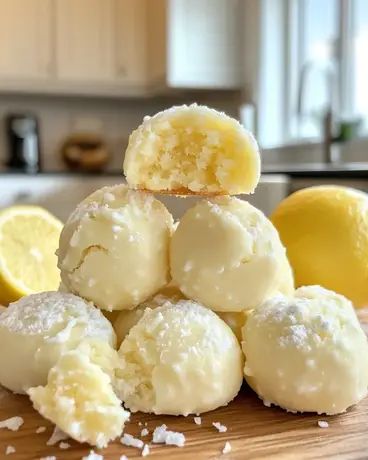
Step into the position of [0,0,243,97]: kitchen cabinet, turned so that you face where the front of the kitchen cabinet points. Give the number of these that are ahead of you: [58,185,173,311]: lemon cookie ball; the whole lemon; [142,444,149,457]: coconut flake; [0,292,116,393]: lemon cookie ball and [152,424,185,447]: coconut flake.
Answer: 5

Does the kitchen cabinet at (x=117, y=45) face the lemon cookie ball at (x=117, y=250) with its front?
yes

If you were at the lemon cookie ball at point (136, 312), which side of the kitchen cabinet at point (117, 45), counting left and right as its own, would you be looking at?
front

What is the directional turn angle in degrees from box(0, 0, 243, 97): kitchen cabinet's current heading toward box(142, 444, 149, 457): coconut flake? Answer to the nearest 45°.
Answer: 0° — it already faces it

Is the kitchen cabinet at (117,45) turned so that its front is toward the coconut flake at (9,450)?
yes

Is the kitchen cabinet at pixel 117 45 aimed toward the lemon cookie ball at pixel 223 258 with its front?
yes

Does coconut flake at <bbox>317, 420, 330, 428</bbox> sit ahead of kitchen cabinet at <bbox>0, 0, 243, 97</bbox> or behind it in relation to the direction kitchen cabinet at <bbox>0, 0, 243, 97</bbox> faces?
ahead

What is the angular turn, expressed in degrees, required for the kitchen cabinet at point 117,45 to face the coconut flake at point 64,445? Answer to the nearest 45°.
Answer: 0° — it already faces it

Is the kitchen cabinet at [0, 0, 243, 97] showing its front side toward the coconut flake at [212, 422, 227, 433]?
yes

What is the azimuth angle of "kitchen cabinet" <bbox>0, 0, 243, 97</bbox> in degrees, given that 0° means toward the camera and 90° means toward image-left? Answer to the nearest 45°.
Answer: approximately 0°

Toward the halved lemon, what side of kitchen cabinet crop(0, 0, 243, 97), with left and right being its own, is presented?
front

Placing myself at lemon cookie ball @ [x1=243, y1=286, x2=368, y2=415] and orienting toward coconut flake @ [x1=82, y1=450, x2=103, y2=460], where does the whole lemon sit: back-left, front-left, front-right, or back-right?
back-right

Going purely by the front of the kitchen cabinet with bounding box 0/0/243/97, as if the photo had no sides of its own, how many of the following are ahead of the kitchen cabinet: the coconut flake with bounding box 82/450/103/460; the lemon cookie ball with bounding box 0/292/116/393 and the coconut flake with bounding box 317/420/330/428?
3

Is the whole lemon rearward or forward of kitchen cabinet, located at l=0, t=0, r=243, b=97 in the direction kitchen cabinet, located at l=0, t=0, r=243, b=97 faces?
forward

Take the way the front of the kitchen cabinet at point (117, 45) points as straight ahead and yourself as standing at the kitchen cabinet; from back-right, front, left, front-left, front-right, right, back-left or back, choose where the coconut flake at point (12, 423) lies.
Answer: front

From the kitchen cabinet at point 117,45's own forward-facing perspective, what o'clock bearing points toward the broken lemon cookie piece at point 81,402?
The broken lemon cookie piece is roughly at 12 o'clock from the kitchen cabinet.

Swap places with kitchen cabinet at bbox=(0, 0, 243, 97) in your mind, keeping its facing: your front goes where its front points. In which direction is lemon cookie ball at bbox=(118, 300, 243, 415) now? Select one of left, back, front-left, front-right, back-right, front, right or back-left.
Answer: front
